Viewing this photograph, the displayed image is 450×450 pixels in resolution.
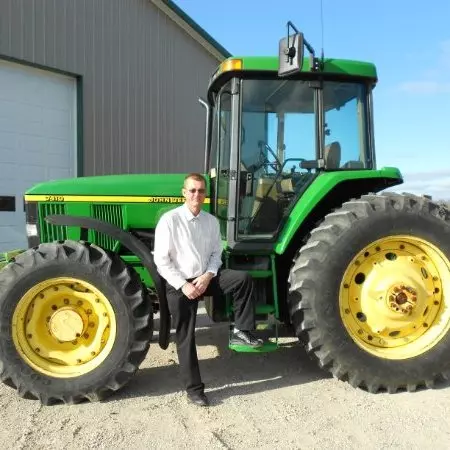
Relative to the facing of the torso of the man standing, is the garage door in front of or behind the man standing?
behind

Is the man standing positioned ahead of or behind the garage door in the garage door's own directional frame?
ahead

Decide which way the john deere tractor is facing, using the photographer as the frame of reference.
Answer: facing to the left of the viewer

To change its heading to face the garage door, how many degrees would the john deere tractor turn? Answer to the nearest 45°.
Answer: approximately 45° to its right

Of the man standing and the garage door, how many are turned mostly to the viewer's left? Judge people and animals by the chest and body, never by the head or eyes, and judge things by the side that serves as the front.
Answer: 0
